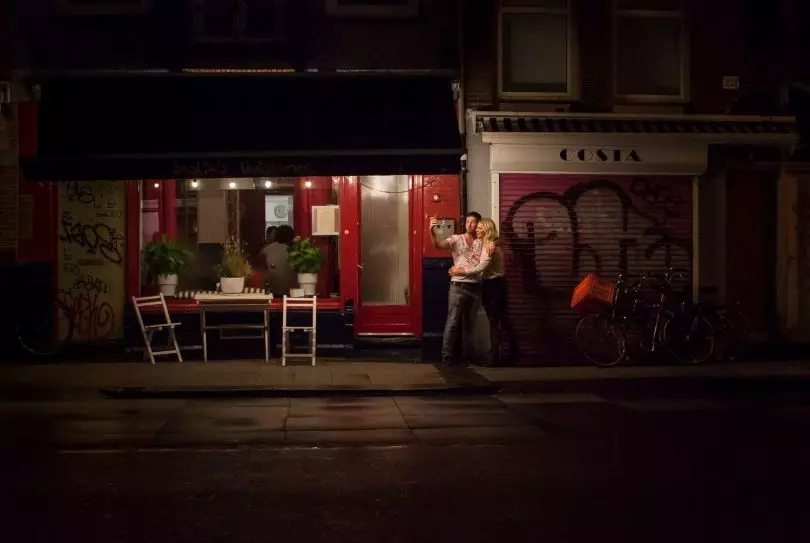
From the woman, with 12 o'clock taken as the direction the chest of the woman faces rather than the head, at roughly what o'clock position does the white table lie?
The white table is roughly at 12 o'clock from the woman.

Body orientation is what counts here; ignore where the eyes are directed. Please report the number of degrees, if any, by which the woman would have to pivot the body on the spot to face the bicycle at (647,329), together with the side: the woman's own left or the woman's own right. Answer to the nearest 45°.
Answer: approximately 180°

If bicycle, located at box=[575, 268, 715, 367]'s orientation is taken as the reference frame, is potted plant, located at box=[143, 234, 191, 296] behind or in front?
in front

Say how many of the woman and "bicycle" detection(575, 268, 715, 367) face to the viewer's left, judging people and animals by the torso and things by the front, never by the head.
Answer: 2

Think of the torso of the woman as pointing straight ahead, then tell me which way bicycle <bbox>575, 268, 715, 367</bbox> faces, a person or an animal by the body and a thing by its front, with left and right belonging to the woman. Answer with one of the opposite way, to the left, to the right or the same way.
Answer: the same way

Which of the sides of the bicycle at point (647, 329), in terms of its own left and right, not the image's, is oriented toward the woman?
front

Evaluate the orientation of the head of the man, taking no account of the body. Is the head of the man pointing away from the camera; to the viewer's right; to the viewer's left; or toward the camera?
toward the camera

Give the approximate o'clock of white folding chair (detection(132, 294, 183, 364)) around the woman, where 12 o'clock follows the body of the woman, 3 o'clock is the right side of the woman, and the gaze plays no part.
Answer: The white folding chair is roughly at 12 o'clock from the woman.

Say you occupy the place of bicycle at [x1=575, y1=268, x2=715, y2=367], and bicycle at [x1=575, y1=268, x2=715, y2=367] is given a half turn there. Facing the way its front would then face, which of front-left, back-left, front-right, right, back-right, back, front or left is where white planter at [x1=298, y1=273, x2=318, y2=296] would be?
back

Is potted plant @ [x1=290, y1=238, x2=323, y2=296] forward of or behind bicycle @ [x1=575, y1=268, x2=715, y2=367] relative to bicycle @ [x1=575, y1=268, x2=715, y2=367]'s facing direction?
forward

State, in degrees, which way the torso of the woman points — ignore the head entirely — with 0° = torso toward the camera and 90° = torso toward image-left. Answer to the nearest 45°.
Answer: approximately 90°

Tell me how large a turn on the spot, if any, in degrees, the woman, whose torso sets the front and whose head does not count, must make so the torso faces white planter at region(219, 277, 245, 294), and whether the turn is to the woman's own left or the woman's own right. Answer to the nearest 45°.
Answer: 0° — they already face it

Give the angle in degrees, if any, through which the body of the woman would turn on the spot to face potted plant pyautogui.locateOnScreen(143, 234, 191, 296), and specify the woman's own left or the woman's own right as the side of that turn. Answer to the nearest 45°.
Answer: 0° — they already face it

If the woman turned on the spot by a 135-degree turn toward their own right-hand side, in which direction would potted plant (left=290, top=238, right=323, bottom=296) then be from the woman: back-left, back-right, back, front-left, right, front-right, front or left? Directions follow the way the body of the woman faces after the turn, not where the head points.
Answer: back-left

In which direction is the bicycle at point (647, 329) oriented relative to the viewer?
to the viewer's left
